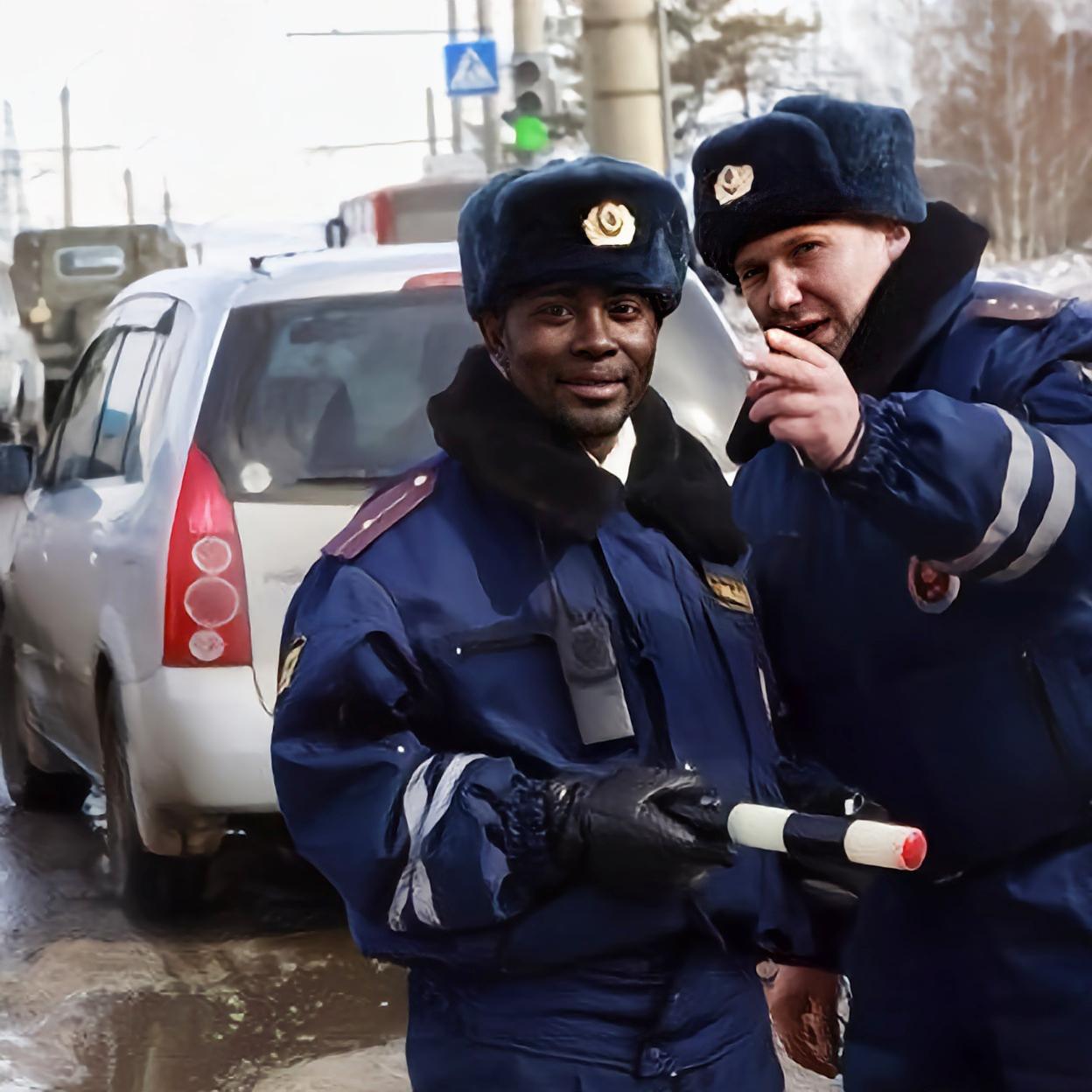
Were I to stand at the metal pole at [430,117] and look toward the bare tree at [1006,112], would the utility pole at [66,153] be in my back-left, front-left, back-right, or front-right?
back-left

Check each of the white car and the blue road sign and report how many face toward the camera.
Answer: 1

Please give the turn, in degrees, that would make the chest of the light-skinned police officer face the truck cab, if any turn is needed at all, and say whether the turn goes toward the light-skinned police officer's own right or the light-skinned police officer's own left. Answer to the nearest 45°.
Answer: approximately 90° to the light-skinned police officer's own right

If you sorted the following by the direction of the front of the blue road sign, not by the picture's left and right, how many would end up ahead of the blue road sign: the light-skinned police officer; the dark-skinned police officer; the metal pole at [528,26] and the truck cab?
2

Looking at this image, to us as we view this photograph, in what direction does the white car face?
facing away from the viewer and to the left of the viewer

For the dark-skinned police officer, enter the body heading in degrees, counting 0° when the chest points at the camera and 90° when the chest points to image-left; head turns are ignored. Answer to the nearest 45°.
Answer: approximately 315°

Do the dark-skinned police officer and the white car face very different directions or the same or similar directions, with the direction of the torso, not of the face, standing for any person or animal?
very different directions

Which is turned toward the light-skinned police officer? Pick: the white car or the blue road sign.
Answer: the blue road sign
